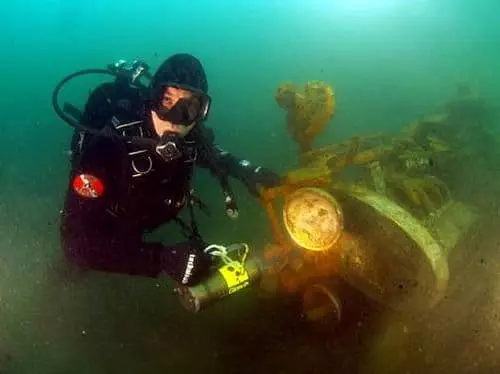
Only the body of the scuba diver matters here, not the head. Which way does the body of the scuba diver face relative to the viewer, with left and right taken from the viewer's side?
facing the viewer and to the right of the viewer
